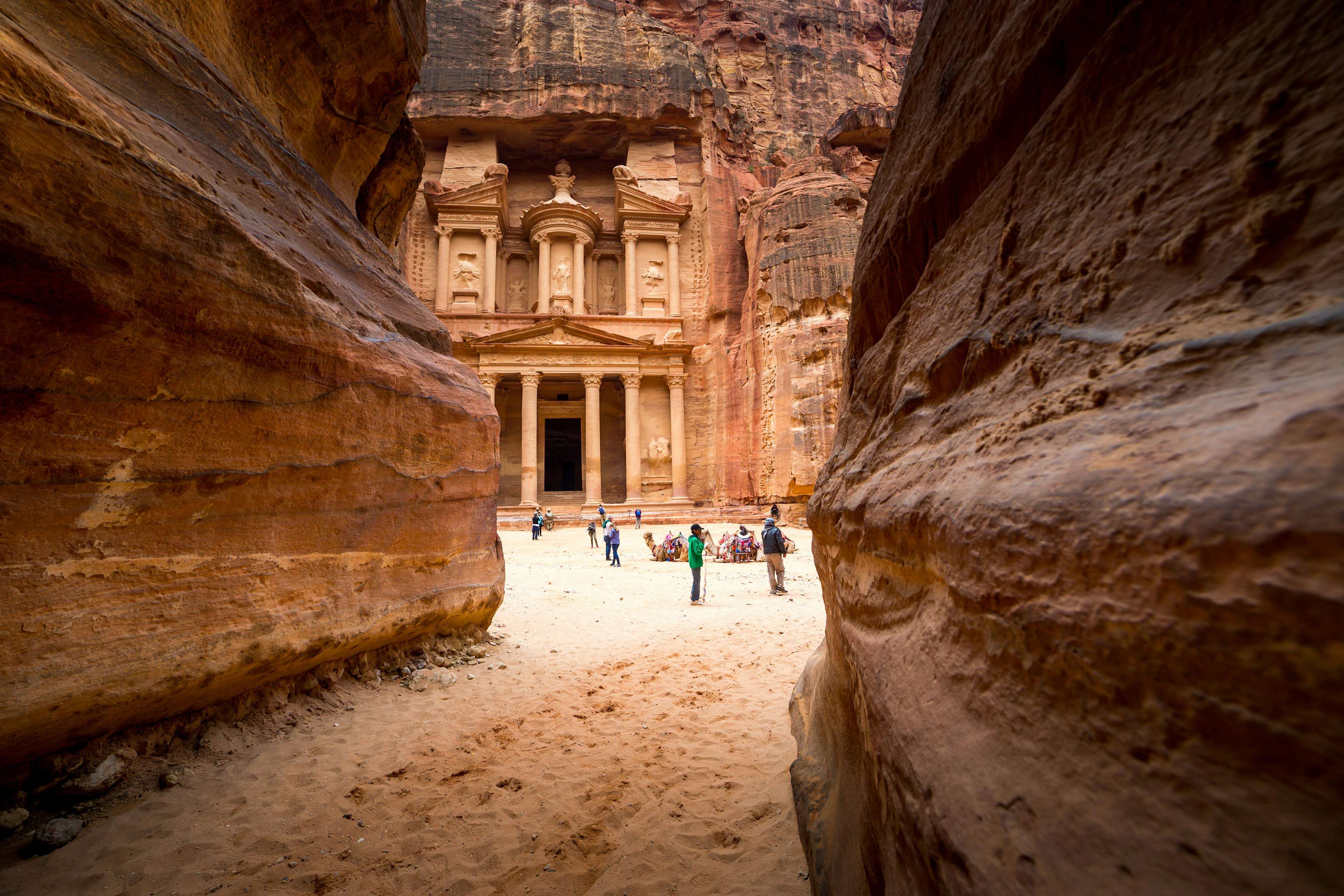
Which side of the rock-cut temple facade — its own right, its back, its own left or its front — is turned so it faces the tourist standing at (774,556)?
front

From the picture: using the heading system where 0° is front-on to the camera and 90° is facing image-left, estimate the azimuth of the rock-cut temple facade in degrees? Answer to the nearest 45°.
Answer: approximately 0°

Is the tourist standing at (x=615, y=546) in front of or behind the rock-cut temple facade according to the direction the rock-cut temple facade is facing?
in front

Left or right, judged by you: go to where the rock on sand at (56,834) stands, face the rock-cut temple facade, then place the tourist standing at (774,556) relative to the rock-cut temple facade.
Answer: right

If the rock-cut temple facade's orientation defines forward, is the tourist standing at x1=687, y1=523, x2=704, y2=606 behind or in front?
in front

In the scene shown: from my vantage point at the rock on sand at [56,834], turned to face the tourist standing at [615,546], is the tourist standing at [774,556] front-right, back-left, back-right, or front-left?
front-right

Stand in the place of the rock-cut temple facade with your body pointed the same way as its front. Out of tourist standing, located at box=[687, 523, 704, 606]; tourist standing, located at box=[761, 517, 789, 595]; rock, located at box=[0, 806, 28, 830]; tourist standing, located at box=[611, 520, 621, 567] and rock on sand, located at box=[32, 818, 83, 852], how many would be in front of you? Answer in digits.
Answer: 5

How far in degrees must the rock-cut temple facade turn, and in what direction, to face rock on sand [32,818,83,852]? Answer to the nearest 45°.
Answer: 0° — it already faces it
